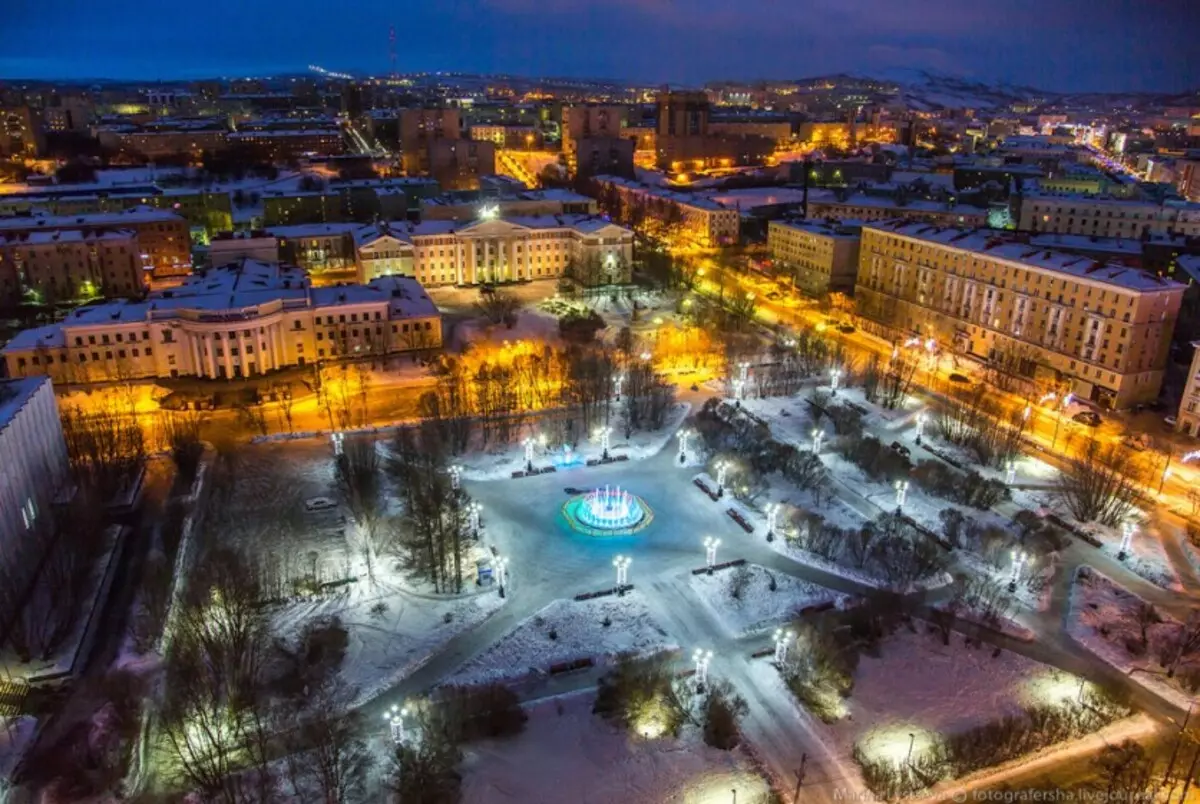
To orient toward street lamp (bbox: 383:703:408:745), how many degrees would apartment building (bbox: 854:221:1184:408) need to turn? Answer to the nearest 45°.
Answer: approximately 45° to its left

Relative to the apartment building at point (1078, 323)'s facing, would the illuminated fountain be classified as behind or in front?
in front

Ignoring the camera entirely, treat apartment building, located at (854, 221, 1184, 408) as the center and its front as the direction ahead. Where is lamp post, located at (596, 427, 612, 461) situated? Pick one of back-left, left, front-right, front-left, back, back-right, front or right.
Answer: front

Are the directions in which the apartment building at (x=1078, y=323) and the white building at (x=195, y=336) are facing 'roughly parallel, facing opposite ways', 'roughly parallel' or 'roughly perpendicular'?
roughly perpendicular

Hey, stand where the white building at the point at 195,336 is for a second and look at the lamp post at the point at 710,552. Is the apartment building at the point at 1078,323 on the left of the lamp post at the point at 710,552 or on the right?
left

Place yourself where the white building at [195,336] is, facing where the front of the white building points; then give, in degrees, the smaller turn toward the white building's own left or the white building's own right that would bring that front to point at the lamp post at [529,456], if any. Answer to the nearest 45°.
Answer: approximately 45° to the white building's own left

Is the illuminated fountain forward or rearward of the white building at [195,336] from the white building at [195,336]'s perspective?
forward

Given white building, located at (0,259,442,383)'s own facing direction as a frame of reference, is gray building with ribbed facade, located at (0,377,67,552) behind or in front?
in front

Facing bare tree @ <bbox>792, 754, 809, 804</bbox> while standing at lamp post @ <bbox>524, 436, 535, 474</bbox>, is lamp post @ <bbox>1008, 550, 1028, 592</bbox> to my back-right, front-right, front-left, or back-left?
front-left

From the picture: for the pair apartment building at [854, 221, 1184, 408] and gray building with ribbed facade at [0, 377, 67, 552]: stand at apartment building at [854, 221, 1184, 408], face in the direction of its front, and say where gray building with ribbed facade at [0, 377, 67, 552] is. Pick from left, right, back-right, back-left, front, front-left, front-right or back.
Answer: front

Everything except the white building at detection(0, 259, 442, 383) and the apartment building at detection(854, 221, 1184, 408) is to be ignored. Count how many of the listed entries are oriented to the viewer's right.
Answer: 0

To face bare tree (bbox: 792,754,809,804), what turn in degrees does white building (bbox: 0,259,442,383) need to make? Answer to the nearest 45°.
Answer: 0° — it already faces it

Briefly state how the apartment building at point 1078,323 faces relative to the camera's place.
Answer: facing the viewer and to the left of the viewer

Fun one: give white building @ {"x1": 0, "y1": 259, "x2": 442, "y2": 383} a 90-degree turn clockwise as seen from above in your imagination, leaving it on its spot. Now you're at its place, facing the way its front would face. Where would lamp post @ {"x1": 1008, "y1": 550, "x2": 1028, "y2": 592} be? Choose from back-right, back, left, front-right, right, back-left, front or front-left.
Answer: back-left

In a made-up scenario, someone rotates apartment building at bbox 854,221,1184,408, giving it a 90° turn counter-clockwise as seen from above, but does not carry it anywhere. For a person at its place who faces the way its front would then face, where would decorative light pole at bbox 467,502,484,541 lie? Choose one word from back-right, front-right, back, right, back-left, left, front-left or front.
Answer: right

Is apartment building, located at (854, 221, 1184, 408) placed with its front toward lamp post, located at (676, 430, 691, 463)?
yes

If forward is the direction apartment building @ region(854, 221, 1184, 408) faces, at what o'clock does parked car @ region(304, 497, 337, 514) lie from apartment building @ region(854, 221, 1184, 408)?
The parked car is roughly at 12 o'clock from the apartment building.

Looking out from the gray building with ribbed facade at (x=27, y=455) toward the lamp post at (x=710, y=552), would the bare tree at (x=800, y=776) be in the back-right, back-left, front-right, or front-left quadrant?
front-right

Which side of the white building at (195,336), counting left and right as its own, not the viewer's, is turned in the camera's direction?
front
